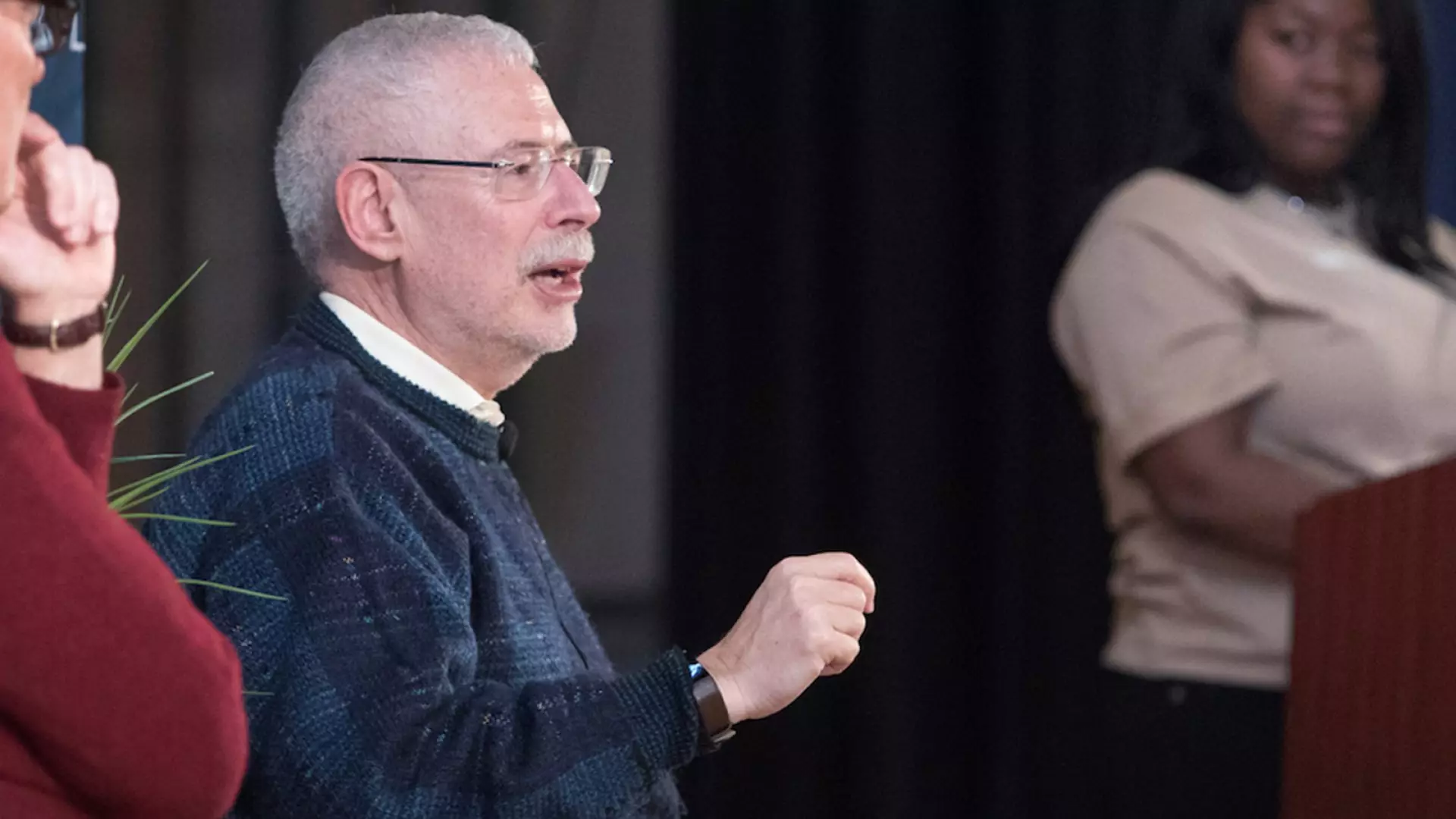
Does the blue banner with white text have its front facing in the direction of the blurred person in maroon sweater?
yes

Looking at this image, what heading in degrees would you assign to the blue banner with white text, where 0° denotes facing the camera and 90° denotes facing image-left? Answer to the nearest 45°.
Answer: approximately 0°

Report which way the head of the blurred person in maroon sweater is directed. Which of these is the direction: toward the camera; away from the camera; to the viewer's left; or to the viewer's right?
to the viewer's right

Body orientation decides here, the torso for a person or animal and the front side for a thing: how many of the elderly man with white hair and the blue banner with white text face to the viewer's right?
1

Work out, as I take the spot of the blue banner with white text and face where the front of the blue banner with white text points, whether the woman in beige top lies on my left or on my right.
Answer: on my left

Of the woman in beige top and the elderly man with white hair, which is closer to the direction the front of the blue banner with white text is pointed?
the elderly man with white hair

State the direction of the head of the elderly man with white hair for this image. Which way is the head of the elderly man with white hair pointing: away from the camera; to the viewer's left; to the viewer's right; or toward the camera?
to the viewer's right

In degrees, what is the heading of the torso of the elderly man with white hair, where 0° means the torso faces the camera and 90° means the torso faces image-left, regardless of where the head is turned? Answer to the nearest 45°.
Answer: approximately 270°

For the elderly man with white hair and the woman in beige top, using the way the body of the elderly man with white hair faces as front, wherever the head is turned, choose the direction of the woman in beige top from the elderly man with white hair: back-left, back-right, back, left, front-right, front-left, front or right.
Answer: front-left

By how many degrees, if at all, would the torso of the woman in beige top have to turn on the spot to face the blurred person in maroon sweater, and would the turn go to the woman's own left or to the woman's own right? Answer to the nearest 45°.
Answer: approximately 45° to the woman's own right

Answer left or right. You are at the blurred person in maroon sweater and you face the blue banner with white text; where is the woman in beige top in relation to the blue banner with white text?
right
